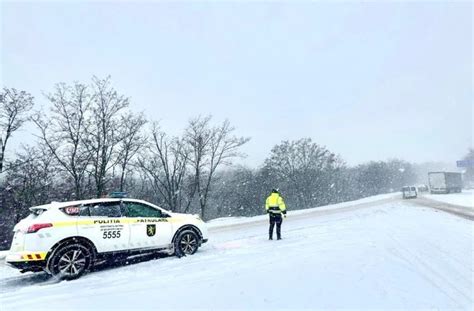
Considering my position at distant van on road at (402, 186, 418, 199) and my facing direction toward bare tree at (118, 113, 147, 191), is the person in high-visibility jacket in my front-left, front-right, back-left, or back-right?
front-left

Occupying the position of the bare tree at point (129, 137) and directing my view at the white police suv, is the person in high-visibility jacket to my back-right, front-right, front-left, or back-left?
front-left

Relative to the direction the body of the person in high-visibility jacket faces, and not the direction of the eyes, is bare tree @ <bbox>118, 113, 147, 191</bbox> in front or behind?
in front

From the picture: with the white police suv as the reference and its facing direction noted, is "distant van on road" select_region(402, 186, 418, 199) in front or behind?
in front

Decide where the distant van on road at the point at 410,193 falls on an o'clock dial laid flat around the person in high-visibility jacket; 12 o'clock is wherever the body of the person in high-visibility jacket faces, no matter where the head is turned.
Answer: The distant van on road is roughly at 1 o'clock from the person in high-visibility jacket.

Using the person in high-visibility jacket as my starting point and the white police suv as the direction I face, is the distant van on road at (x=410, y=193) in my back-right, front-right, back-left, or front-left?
back-right

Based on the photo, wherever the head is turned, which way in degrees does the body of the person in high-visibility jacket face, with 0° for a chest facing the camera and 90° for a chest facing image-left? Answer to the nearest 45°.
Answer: approximately 180°

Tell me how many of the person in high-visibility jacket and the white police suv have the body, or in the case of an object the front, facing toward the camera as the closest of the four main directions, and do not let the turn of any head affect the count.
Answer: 0

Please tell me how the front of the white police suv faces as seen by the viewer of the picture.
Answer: facing away from the viewer and to the right of the viewer

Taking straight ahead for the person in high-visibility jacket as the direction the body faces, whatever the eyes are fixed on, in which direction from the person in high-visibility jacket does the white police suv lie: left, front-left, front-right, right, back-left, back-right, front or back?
back-left

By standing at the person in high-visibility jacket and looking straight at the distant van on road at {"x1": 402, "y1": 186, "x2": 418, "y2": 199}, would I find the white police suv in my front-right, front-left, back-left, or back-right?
back-left
